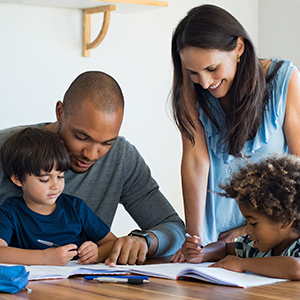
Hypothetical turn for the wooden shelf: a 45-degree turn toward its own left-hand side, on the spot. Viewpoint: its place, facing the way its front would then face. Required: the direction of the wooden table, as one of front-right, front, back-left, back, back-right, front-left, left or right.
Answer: right

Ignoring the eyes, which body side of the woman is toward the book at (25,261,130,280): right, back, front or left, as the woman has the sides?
front

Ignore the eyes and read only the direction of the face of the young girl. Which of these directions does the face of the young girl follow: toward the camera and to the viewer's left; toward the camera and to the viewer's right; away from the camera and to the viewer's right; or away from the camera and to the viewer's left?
toward the camera and to the viewer's left

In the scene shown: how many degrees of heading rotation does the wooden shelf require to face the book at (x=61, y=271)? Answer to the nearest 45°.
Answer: approximately 45° to its right

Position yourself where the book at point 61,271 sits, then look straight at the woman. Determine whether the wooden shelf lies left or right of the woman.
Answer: left

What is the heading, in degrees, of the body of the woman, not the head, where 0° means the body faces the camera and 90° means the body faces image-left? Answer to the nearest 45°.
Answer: approximately 45°

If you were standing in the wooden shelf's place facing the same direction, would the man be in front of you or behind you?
in front

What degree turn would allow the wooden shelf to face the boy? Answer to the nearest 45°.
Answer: approximately 45° to its right

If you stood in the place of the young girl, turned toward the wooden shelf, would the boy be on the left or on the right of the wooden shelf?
left

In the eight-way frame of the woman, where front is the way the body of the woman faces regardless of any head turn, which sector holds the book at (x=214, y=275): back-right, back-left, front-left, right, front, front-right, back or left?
front-left

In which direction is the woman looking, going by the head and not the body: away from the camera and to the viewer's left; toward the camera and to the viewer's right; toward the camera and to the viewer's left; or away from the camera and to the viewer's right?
toward the camera and to the viewer's left

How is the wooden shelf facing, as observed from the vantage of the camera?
facing the viewer and to the right of the viewer
